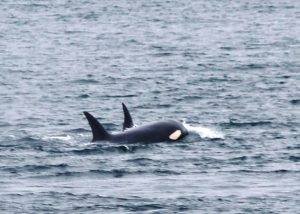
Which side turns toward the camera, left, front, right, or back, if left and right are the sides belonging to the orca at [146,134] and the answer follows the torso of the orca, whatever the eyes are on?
right
